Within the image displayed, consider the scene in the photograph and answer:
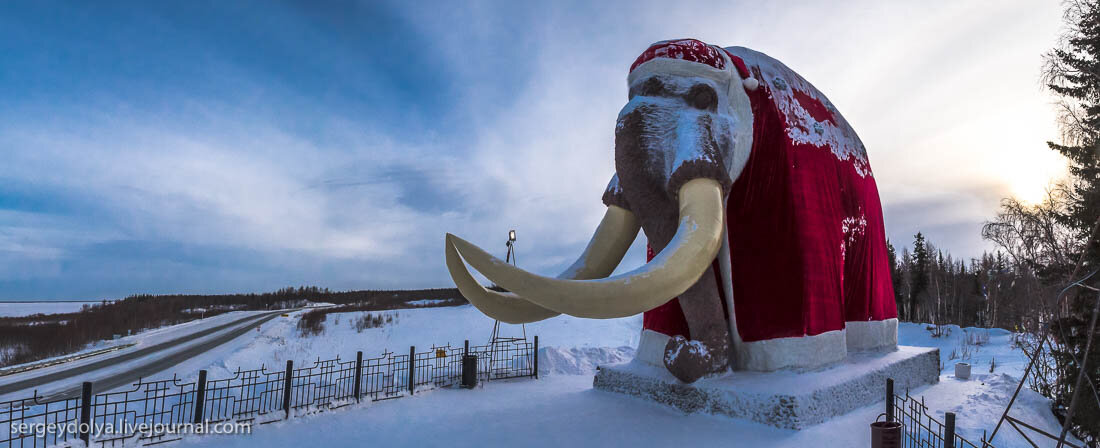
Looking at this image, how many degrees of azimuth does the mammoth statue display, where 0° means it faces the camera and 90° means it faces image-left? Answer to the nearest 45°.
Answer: approximately 45°

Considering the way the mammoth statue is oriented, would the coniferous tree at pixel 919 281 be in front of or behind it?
behind

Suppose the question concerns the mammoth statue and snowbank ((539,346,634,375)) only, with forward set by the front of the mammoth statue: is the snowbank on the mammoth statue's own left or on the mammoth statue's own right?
on the mammoth statue's own right
